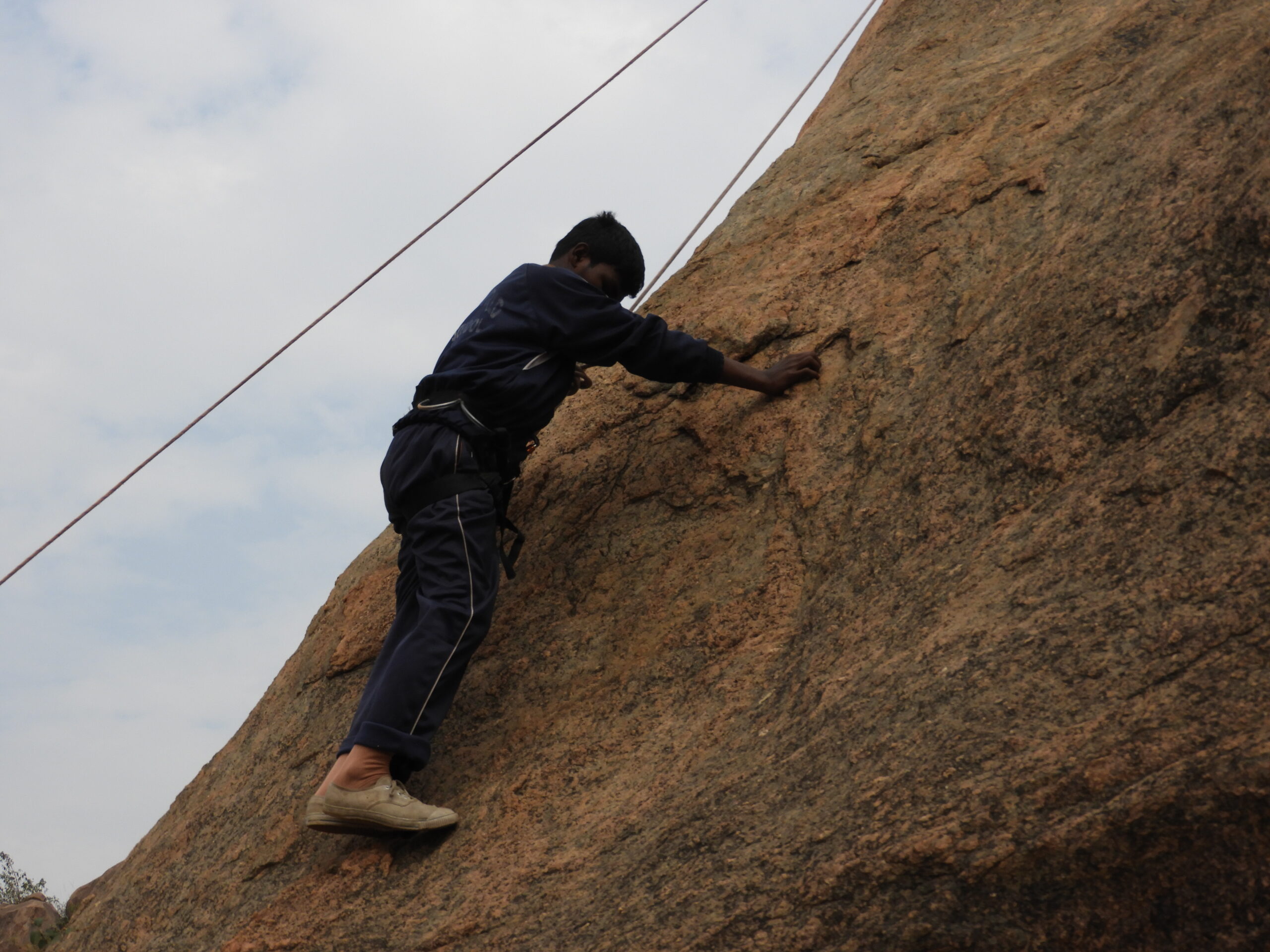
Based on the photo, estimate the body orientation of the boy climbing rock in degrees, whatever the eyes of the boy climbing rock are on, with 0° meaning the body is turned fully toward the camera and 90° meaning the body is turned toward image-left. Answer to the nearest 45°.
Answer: approximately 270°
